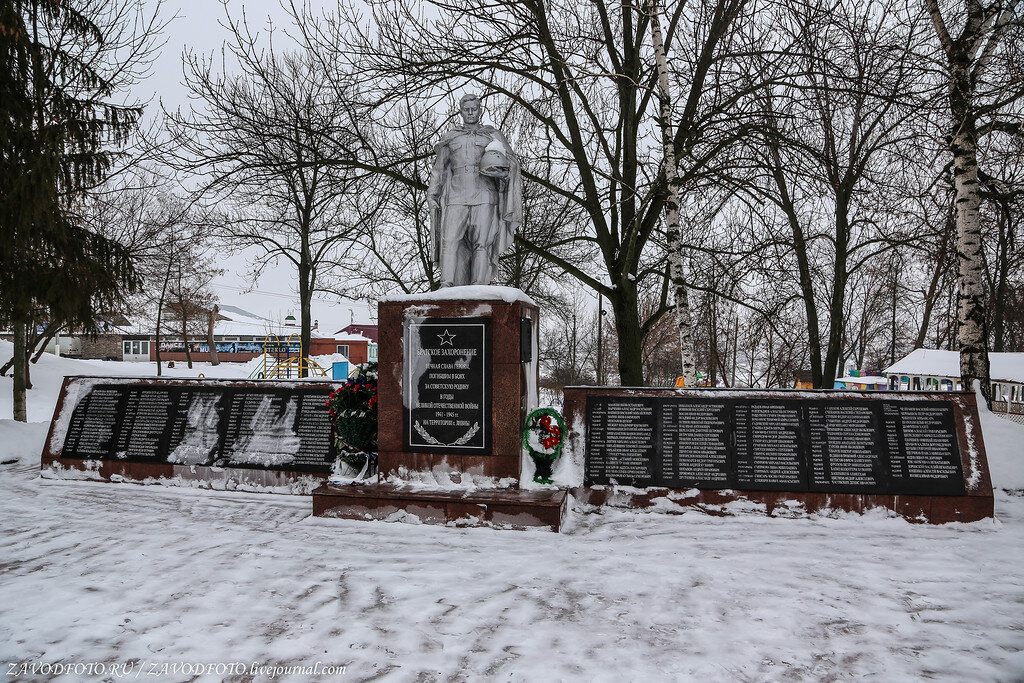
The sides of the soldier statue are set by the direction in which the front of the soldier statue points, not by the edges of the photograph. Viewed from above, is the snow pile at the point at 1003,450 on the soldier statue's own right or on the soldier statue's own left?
on the soldier statue's own left

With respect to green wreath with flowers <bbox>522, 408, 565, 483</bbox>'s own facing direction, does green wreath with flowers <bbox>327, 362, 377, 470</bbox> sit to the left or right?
on its right

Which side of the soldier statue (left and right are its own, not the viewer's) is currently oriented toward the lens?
front

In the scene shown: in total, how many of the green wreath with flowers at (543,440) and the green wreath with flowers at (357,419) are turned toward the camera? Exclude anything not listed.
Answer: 2

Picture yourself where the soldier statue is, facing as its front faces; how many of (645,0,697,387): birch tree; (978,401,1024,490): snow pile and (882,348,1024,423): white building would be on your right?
0

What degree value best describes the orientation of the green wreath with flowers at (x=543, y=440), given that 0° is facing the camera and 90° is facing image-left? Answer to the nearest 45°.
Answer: approximately 0°

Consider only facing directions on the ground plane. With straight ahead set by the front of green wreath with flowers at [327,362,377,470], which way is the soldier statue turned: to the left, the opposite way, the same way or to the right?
the same way

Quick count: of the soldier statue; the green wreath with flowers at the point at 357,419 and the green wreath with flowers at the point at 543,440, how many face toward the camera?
3

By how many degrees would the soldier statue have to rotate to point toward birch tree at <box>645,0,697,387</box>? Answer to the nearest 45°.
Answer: approximately 135° to its left

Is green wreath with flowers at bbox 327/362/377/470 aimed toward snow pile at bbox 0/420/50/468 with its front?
no

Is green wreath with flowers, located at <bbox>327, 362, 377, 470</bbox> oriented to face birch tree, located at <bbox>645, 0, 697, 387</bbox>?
no

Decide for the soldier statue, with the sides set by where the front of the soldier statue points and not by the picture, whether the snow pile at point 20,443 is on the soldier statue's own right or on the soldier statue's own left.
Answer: on the soldier statue's own right

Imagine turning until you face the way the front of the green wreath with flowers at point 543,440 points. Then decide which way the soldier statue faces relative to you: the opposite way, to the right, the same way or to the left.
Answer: the same way
